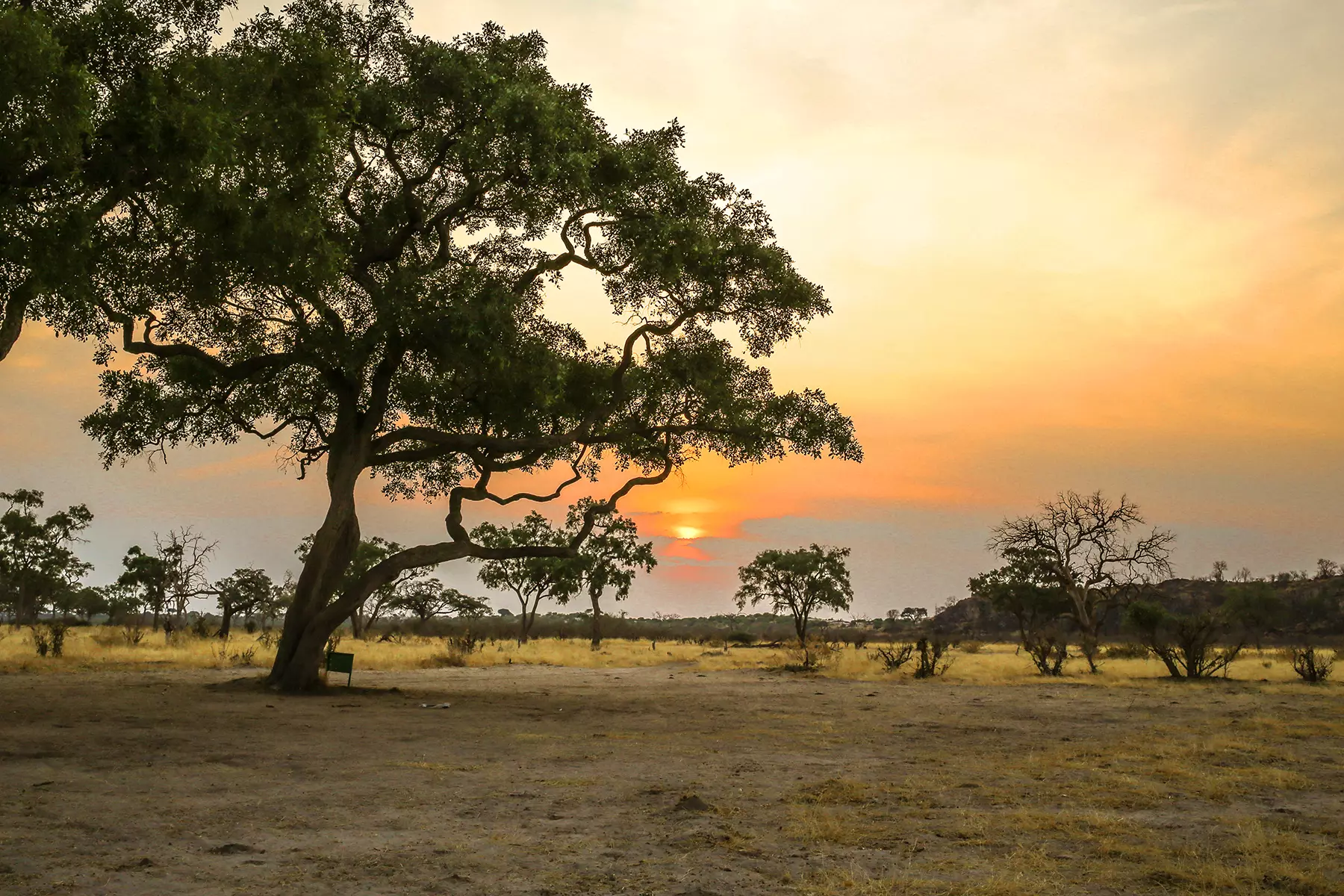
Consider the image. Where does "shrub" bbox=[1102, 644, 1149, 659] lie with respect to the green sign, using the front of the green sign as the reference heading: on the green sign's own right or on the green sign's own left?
on the green sign's own left

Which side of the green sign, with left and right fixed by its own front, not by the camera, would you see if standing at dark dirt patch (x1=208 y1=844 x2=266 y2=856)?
front

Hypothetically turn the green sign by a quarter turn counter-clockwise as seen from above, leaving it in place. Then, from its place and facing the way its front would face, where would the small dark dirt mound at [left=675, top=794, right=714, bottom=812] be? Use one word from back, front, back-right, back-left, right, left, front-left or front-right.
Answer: right

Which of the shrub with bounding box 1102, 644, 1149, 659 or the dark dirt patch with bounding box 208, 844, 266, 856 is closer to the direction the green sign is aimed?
the dark dirt patch

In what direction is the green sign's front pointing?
toward the camera
